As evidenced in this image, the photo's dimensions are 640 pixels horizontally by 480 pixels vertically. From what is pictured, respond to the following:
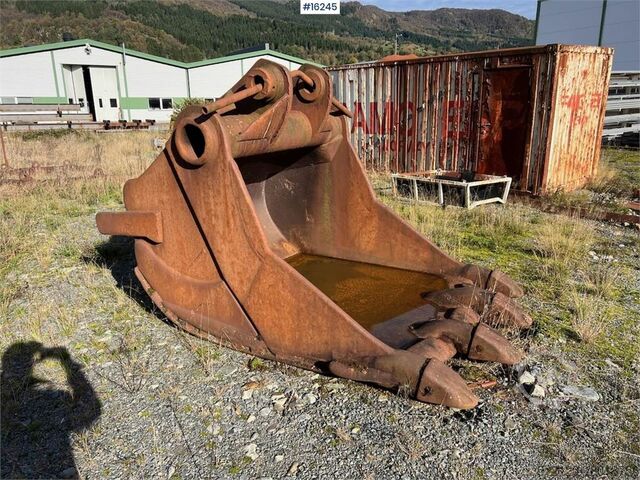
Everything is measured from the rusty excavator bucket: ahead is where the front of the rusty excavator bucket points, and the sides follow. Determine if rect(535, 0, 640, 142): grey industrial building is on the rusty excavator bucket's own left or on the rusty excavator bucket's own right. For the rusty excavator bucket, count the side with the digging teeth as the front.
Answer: on the rusty excavator bucket's own left

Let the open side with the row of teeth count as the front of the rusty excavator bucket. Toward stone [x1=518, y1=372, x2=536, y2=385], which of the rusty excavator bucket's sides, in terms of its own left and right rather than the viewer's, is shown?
front

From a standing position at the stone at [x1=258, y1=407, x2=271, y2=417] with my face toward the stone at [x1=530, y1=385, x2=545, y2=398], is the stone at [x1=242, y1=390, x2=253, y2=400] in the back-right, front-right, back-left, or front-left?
back-left

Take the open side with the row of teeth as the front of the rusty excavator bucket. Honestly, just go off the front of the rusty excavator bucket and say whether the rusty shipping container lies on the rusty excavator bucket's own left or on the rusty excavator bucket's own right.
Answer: on the rusty excavator bucket's own left

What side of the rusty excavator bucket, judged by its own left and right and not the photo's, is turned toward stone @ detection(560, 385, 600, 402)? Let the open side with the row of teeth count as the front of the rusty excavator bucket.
front

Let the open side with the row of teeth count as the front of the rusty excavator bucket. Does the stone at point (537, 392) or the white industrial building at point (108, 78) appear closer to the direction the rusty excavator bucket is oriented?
the stone

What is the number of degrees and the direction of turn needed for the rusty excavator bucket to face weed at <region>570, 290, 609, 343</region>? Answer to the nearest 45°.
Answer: approximately 45° to its left

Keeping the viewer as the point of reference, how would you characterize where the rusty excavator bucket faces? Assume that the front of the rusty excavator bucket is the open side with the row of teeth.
facing the viewer and to the right of the viewer

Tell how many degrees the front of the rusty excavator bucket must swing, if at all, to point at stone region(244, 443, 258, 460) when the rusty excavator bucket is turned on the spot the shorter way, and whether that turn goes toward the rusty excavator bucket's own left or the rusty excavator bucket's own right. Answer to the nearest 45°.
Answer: approximately 45° to the rusty excavator bucket's own right

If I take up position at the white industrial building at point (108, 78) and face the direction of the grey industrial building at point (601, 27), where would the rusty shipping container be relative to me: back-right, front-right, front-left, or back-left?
front-right

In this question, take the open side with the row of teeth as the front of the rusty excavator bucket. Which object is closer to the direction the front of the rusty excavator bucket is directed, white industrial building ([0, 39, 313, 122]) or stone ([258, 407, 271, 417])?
the stone

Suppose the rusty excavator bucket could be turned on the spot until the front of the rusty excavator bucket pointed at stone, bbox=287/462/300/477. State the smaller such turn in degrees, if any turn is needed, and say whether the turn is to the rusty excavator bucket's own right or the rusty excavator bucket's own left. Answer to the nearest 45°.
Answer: approximately 45° to the rusty excavator bucket's own right

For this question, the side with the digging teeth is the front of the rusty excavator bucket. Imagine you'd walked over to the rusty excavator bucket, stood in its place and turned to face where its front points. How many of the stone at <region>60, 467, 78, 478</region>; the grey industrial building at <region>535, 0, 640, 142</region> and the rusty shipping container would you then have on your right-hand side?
1

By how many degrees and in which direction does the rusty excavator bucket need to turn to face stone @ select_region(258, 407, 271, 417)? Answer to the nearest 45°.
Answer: approximately 45° to its right
